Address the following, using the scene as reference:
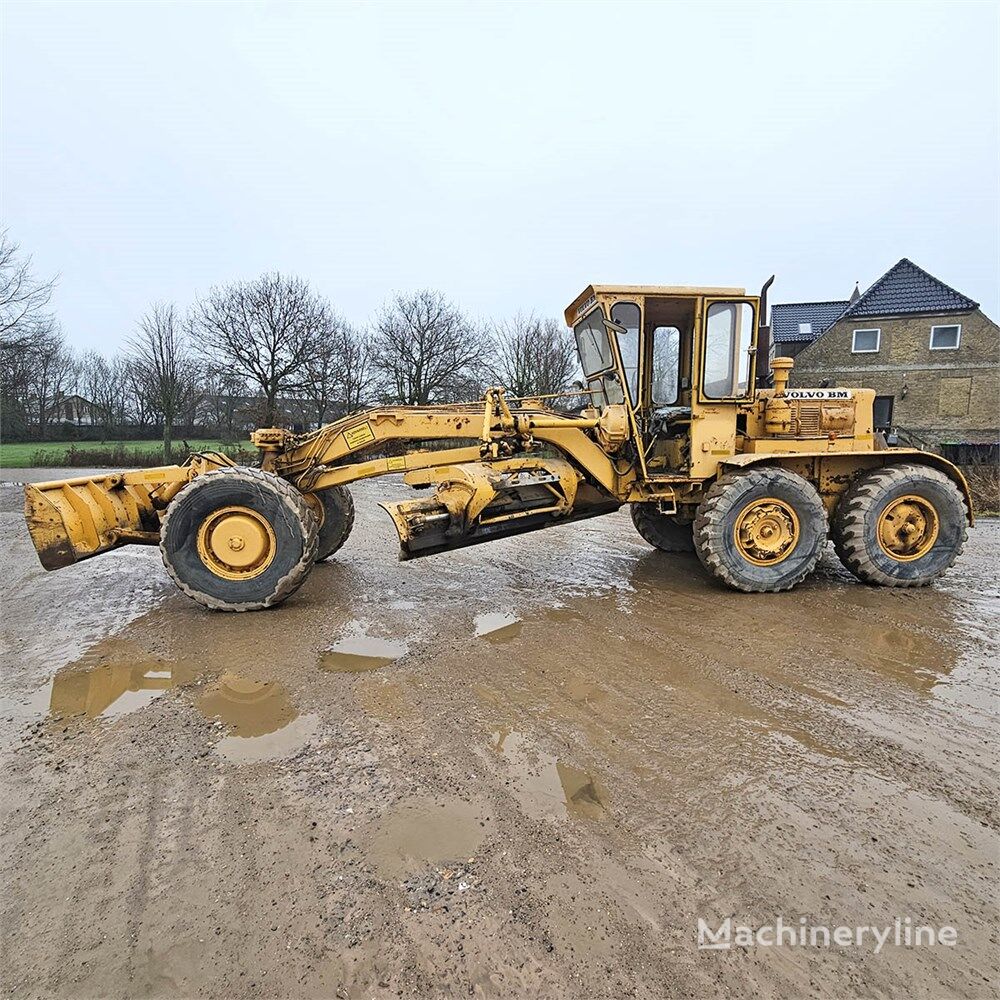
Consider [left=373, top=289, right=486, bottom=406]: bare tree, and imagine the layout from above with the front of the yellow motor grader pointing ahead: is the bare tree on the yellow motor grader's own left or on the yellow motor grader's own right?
on the yellow motor grader's own right

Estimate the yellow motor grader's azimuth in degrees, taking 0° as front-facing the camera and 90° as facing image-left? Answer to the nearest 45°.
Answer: approximately 90°

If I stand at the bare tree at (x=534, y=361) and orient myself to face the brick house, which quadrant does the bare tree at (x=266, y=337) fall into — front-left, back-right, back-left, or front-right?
back-right

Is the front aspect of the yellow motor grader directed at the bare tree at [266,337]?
no

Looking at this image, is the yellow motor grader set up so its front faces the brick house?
no

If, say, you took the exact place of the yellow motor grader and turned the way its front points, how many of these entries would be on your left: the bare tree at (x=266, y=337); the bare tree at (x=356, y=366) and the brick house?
0

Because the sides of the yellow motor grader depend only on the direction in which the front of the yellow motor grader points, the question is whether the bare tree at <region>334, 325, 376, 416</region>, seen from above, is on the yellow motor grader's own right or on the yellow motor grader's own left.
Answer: on the yellow motor grader's own right

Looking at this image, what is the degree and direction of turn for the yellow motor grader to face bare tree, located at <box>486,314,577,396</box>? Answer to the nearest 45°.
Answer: approximately 90° to its right

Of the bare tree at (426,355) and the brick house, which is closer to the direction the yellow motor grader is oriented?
the bare tree
